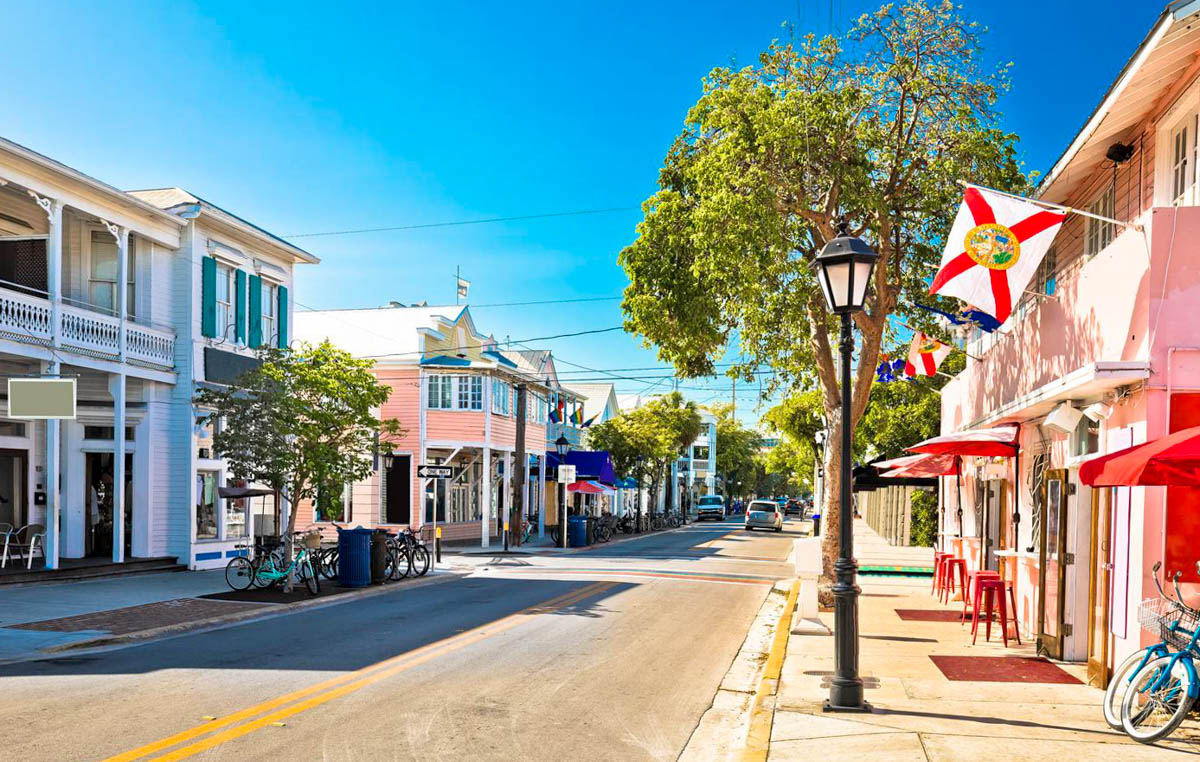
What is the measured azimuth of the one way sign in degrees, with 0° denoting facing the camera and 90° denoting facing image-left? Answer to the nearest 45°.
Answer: approximately 0°

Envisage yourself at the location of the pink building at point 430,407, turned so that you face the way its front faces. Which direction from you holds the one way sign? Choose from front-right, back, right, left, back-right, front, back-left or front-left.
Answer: front-right

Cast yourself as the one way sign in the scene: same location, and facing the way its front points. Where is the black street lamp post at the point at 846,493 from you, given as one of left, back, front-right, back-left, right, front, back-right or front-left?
front

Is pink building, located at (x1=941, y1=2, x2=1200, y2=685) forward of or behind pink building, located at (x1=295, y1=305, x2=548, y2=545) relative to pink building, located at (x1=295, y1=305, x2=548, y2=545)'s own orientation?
forward

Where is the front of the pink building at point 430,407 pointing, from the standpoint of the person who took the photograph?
facing the viewer and to the right of the viewer

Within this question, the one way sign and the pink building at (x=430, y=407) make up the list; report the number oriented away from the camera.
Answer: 0

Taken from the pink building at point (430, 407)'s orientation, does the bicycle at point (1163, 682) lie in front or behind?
in front

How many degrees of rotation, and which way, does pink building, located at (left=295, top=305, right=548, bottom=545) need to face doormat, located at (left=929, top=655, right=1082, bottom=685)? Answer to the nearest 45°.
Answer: approximately 45° to its right

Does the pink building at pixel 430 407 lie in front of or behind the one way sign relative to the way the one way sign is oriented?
behind
